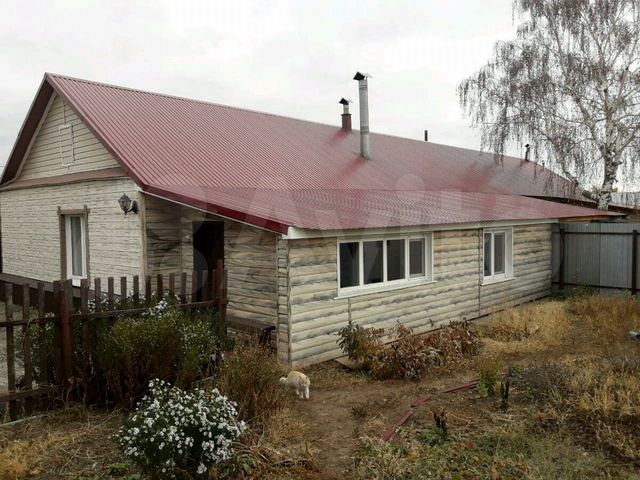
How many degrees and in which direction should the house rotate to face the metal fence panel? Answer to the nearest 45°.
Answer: approximately 135° to its left

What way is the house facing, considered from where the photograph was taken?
facing the viewer and to the left of the viewer

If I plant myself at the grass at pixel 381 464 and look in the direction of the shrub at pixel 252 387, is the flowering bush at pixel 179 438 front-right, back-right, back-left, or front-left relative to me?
front-left

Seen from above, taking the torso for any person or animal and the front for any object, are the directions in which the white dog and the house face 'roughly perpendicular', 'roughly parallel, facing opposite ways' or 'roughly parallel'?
roughly perpendicular

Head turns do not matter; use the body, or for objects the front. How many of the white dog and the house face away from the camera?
0
